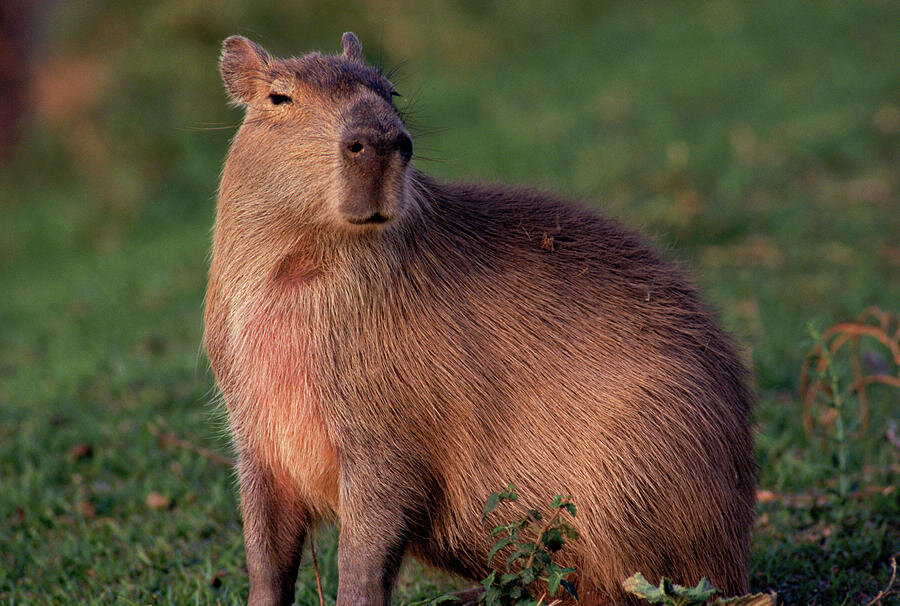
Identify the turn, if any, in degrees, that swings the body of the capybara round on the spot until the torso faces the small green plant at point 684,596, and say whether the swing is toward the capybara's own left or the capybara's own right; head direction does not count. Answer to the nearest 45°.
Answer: approximately 90° to the capybara's own left

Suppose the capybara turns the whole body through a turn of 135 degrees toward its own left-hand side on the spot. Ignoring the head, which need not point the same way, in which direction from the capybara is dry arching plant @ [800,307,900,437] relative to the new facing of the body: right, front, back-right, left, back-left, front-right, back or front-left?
front-left

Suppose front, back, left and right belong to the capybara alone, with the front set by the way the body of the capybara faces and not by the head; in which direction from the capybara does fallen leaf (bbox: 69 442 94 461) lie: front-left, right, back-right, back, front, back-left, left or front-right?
right

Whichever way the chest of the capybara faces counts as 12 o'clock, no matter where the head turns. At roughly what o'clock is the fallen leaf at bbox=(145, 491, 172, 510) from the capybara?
The fallen leaf is roughly at 3 o'clock from the capybara.

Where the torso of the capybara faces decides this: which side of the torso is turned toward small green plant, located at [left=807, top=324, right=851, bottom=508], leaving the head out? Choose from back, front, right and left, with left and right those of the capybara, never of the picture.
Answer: back

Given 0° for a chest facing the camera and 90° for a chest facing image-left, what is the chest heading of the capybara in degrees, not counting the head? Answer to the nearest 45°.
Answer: approximately 45°
